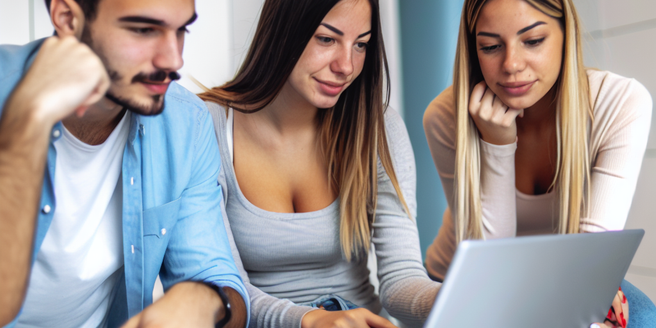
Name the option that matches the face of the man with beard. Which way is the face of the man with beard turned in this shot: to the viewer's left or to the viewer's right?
to the viewer's right

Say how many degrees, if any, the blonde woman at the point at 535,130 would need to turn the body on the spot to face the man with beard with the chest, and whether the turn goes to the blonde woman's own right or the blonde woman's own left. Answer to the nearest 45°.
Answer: approximately 45° to the blonde woman's own right

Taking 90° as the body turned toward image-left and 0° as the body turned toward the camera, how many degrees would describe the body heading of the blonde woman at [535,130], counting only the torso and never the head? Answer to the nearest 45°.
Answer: approximately 0°
